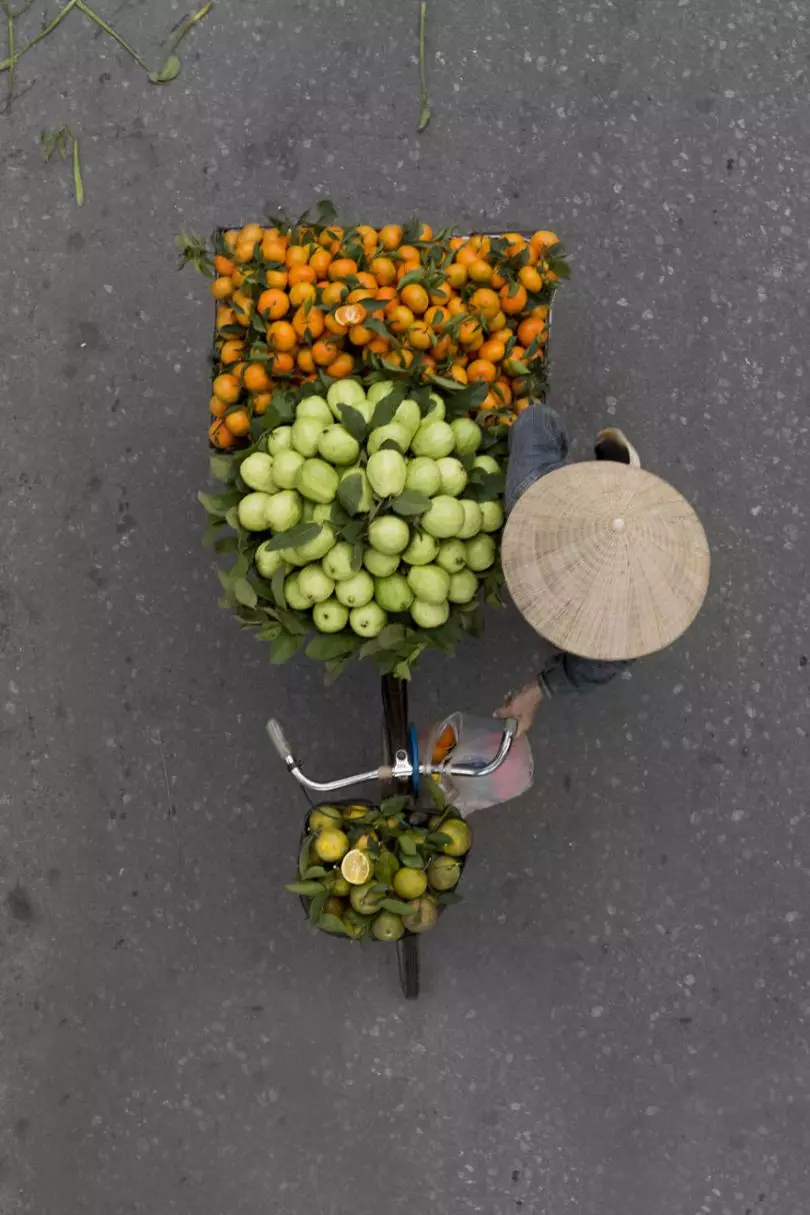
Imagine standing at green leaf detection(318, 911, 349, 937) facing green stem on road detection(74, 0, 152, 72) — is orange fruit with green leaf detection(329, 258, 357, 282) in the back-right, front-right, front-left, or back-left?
front-right

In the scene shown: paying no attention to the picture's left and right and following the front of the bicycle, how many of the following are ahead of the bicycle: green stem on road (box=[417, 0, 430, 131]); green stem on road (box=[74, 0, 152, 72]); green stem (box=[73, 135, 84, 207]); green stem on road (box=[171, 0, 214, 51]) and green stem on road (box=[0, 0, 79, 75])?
0

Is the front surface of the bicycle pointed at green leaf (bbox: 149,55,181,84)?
no

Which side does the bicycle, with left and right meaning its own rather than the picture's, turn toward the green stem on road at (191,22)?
back
